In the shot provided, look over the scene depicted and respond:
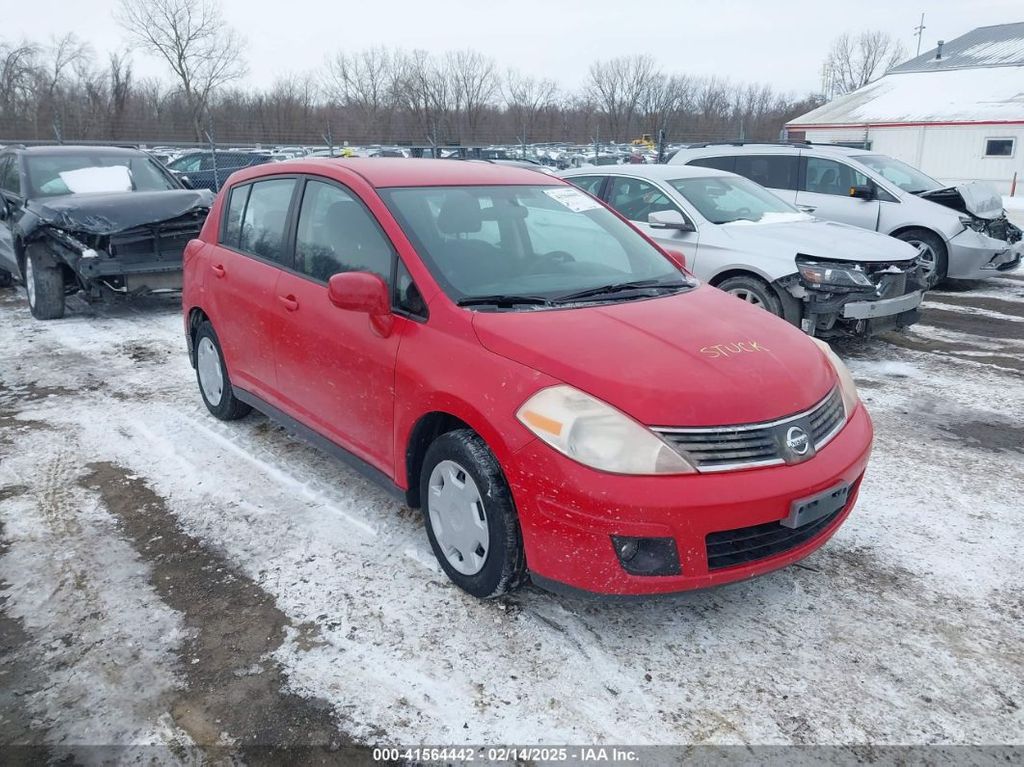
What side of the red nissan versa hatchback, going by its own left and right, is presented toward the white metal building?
left

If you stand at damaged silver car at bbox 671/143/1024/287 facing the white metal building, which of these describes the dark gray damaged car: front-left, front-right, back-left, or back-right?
back-left

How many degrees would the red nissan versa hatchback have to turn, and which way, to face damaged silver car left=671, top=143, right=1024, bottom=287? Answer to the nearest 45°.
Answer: approximately 90° to its left

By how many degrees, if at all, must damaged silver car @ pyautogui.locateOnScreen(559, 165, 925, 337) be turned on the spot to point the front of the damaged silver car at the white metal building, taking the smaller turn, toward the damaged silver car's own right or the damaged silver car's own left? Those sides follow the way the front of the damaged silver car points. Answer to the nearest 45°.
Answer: approximately 135° to the damaged silver car's own left

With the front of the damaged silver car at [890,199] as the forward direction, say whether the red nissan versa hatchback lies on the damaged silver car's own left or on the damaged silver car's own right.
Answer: on the damaged silver car's own right

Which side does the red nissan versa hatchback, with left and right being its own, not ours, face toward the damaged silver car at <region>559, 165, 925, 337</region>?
left

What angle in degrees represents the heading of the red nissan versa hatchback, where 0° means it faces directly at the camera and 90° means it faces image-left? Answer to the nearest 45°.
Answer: approximately 315°
